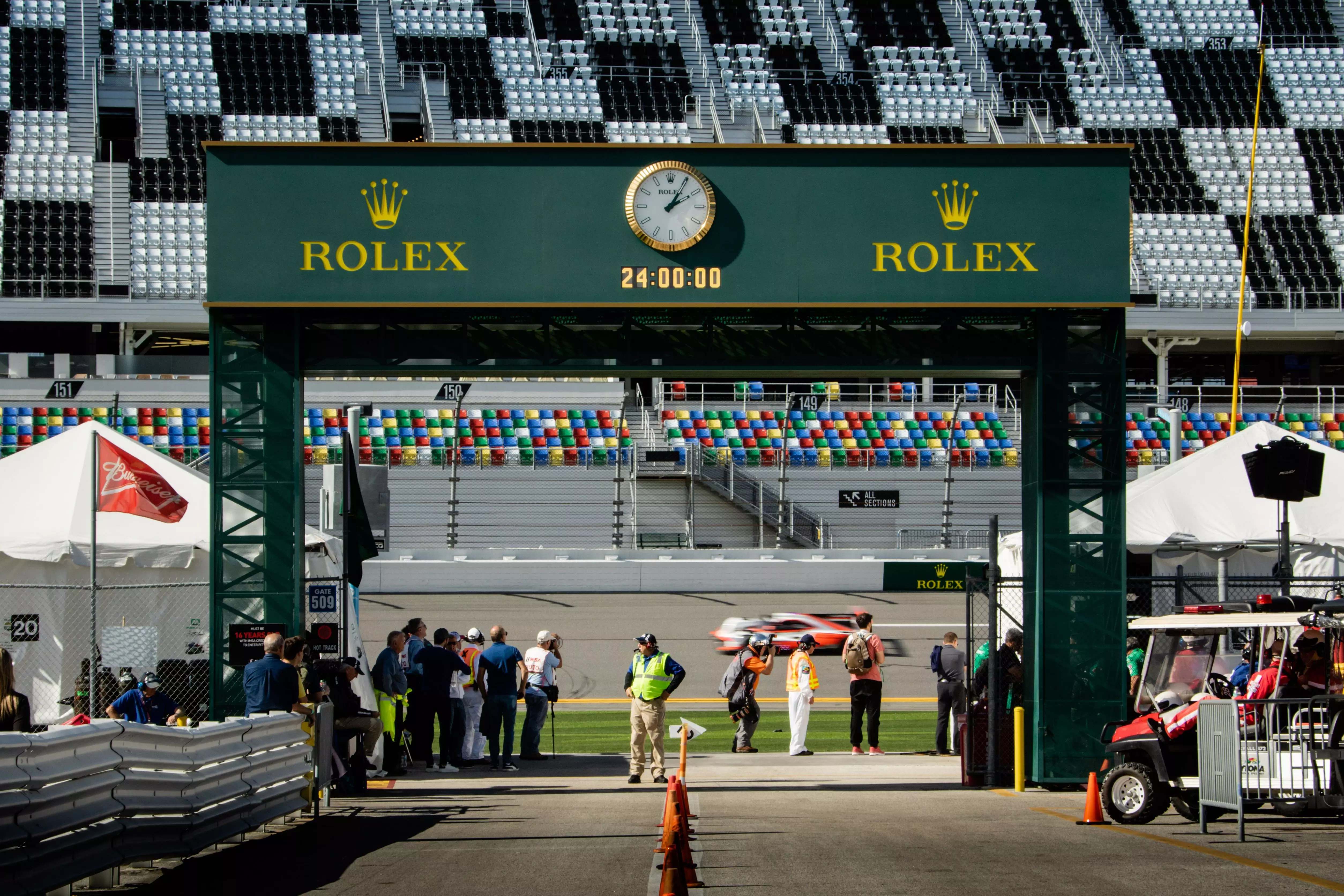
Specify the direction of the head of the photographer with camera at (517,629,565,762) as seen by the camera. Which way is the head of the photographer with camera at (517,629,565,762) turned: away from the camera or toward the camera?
away from the camera

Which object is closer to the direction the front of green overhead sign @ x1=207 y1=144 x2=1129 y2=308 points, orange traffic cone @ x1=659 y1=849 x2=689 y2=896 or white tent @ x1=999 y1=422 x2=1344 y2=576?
the orange traffic cone

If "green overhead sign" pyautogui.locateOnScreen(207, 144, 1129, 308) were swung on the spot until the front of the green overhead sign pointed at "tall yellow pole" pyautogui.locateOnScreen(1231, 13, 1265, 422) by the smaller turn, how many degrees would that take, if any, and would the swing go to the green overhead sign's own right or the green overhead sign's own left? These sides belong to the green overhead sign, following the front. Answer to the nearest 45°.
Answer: approximately 135° to the green overhead sign's own left

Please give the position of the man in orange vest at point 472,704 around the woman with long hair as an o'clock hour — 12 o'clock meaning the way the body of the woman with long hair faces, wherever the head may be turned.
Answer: The man in orange vest is roughly at 1 o'clock from the woman with long hair.

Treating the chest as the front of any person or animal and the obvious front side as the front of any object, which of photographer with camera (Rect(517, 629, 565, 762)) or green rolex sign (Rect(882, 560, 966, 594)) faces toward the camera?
the green rolex sign

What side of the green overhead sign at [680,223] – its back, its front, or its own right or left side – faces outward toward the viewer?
front

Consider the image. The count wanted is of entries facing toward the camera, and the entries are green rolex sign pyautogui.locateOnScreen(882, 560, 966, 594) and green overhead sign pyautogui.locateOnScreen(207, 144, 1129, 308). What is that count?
2

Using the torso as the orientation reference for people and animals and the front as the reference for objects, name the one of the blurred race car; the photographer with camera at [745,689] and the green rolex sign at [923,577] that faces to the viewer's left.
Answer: the blurred race car

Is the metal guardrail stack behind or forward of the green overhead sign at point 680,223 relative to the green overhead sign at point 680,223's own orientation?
forward

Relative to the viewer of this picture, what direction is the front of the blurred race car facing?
facing to the left of the viewer

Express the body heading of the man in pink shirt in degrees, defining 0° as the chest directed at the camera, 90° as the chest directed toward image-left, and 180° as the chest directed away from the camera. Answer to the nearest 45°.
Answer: approximately 225°

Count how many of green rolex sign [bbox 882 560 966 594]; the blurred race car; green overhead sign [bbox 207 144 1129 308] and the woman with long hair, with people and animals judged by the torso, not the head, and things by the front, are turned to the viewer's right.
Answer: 0

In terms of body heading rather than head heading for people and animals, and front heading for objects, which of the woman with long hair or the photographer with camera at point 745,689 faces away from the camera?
the woman with long hair

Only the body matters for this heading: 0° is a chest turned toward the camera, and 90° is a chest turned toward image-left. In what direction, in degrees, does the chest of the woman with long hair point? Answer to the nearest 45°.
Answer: approximately 180°

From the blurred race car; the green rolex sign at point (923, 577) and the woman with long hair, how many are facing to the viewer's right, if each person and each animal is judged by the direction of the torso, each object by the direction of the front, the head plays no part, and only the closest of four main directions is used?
0

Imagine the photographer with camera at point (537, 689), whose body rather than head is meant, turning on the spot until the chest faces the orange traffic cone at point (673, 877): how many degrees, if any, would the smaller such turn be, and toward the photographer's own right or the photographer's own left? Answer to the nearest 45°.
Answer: approximately 135° to the photographer's own right

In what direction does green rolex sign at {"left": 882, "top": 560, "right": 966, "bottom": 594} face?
toward the camera

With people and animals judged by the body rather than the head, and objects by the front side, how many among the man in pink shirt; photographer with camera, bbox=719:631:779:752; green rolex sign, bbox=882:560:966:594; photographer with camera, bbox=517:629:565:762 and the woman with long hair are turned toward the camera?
1

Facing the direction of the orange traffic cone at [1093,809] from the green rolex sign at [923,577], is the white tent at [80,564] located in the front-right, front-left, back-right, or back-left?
front-right

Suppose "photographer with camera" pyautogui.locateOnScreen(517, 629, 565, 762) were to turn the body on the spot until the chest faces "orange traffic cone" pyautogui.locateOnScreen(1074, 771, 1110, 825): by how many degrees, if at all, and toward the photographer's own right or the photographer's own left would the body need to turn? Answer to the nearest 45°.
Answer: approximately 90° to the photographer's own right
